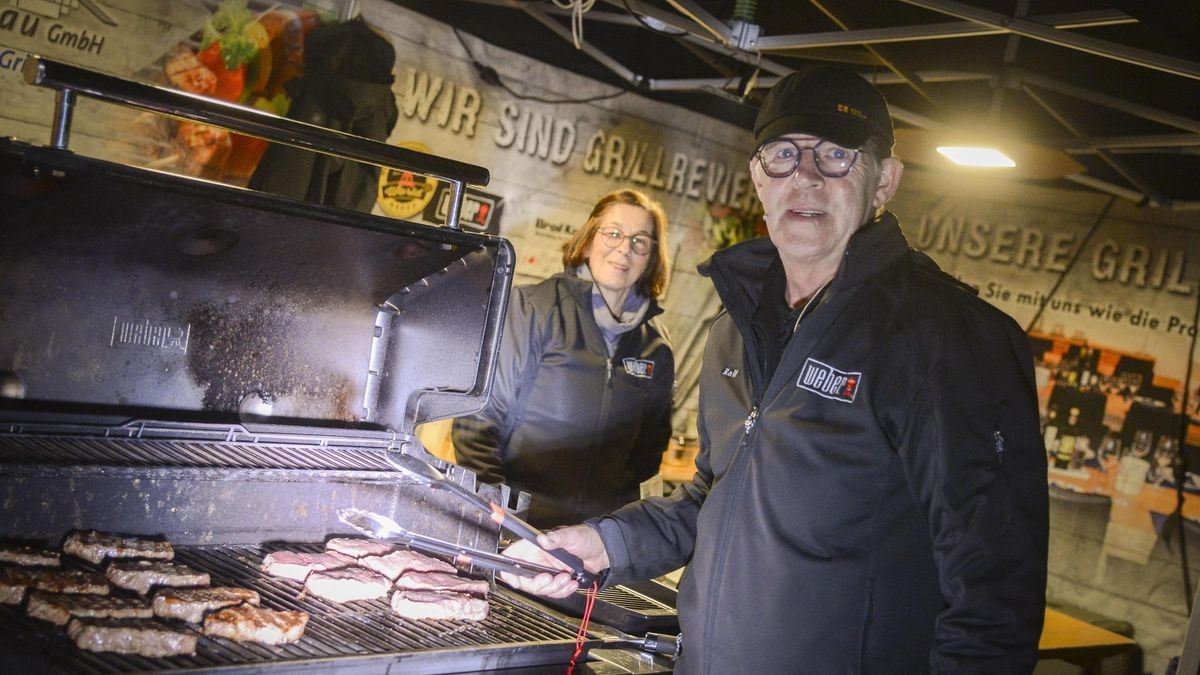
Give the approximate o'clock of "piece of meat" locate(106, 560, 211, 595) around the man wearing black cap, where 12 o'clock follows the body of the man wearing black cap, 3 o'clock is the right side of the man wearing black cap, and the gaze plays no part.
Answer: The piece of meat is roughly at 1 o'clock from the man wearing black cap.

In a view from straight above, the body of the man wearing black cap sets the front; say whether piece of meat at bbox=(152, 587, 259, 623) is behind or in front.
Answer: in front

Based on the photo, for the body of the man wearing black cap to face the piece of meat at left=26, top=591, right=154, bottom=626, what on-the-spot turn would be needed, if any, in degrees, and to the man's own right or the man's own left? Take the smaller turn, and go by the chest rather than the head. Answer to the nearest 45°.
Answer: approximately 45° to the man's own right

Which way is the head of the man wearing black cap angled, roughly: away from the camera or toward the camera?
toward the camera

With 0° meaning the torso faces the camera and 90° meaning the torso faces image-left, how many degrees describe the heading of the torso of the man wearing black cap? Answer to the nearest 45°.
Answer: approximately 45°

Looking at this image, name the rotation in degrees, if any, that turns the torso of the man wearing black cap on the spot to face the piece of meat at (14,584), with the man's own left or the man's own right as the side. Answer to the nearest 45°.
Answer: approximately 45° to the man's own right

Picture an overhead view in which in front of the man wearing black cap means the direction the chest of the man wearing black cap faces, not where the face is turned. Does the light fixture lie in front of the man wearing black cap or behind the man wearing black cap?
behind

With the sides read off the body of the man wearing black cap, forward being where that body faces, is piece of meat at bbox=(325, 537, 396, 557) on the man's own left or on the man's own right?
on the man's own right

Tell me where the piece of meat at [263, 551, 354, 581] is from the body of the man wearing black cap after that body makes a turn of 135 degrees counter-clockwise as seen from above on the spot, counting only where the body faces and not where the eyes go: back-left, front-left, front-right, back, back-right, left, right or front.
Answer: back

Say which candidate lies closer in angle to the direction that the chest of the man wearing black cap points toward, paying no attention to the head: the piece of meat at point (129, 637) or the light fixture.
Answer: the piece of meat

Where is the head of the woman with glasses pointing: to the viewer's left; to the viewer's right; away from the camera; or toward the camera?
toward the camera

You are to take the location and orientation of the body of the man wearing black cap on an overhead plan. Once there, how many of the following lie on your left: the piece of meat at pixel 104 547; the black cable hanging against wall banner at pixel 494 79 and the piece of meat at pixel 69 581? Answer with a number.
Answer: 0
